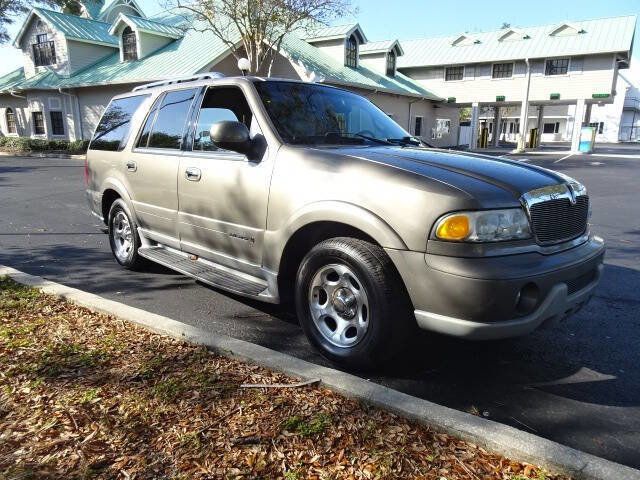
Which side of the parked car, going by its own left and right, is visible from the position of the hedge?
back

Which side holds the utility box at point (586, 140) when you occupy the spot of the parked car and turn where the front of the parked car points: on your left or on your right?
on your left

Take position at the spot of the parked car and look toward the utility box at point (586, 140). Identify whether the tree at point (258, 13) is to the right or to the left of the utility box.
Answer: left

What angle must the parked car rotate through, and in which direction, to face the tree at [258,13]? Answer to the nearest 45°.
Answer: approximately 135° to its left

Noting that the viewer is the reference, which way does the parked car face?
facing the viewer and to the right of the viewer
